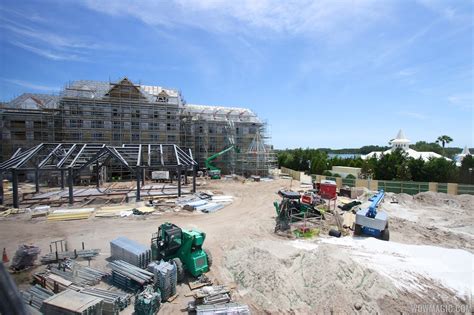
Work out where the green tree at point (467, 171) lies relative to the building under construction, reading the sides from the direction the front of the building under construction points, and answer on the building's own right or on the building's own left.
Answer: on the building's own left

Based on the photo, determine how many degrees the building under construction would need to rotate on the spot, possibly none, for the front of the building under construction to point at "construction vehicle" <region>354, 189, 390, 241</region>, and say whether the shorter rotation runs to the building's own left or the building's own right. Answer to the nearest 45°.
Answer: approximately 45° to the building's own left

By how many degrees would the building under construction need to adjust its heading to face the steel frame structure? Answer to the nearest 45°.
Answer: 0° — it already faces it

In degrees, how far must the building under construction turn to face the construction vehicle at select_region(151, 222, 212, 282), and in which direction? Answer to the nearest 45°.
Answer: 0° — it already faces it

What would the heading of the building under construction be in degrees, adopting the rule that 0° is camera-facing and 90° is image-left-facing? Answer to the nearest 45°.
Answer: approximately 0°

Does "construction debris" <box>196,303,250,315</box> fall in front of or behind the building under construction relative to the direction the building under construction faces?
in front
